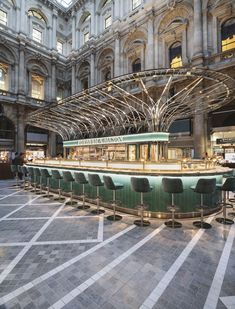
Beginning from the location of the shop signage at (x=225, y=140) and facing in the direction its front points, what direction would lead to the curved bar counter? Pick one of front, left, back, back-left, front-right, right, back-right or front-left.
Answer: front

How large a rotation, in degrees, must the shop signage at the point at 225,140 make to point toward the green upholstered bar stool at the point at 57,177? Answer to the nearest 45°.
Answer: approximately 45° to its right

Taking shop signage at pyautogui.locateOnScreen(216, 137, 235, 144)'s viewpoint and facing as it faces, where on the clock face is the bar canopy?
The bar canopy is roughly at 1 o'clock from the shop signage.

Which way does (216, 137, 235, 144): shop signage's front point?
toward the camera
